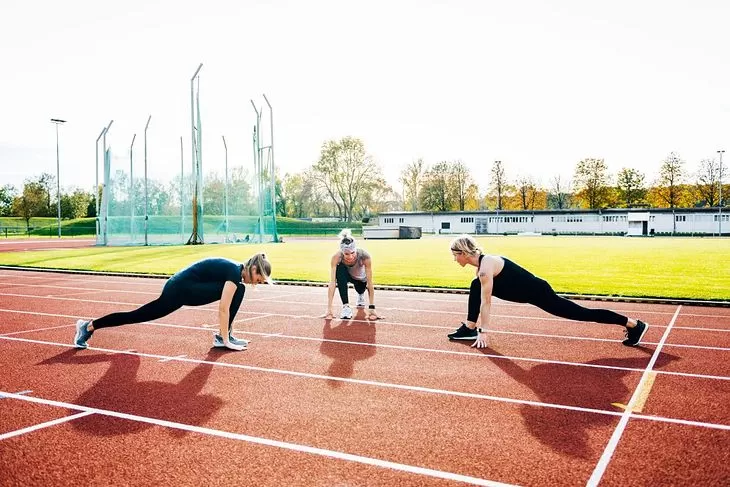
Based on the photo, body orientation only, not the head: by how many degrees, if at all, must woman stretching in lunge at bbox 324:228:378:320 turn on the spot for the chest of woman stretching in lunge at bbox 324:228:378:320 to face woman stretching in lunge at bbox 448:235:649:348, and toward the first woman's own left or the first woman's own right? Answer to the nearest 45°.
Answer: approximately 45° to the first woman's own left

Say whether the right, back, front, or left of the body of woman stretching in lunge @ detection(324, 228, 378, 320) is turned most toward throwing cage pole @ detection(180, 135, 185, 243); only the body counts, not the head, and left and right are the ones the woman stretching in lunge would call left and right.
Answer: back

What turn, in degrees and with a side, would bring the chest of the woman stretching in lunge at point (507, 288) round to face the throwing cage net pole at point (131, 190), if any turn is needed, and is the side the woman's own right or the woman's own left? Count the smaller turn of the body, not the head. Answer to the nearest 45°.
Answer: approximately 45° to the woman's own right

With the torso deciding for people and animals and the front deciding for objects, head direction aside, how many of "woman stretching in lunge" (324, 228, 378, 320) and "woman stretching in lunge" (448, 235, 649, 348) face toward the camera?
1

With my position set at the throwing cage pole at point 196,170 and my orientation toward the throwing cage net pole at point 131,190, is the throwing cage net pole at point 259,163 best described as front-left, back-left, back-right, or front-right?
back-right

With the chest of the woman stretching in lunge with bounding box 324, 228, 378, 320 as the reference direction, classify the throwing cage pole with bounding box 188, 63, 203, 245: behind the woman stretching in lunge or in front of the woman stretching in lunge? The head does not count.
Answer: behind

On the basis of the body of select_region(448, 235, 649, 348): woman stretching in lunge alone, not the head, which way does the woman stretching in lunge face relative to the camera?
to the viewer's left

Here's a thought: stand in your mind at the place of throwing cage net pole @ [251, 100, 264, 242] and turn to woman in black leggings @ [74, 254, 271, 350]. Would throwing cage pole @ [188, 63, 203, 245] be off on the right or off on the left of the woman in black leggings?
right

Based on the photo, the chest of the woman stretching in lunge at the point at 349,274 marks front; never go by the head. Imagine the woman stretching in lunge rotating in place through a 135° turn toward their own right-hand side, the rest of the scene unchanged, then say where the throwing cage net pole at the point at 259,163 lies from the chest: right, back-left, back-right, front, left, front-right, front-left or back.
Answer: front-right

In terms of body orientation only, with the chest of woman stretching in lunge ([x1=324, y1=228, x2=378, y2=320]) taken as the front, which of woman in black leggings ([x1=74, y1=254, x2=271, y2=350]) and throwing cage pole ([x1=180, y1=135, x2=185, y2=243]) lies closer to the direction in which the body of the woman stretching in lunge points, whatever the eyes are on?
the woman in black leggings

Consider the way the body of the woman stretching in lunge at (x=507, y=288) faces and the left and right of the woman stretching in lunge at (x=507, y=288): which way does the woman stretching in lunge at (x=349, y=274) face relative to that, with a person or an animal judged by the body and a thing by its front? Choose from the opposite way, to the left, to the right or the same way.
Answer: to the left

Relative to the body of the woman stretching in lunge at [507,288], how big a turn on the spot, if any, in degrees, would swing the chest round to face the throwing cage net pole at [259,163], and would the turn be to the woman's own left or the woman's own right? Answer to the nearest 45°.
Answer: approximately 45° to the woman's own right
